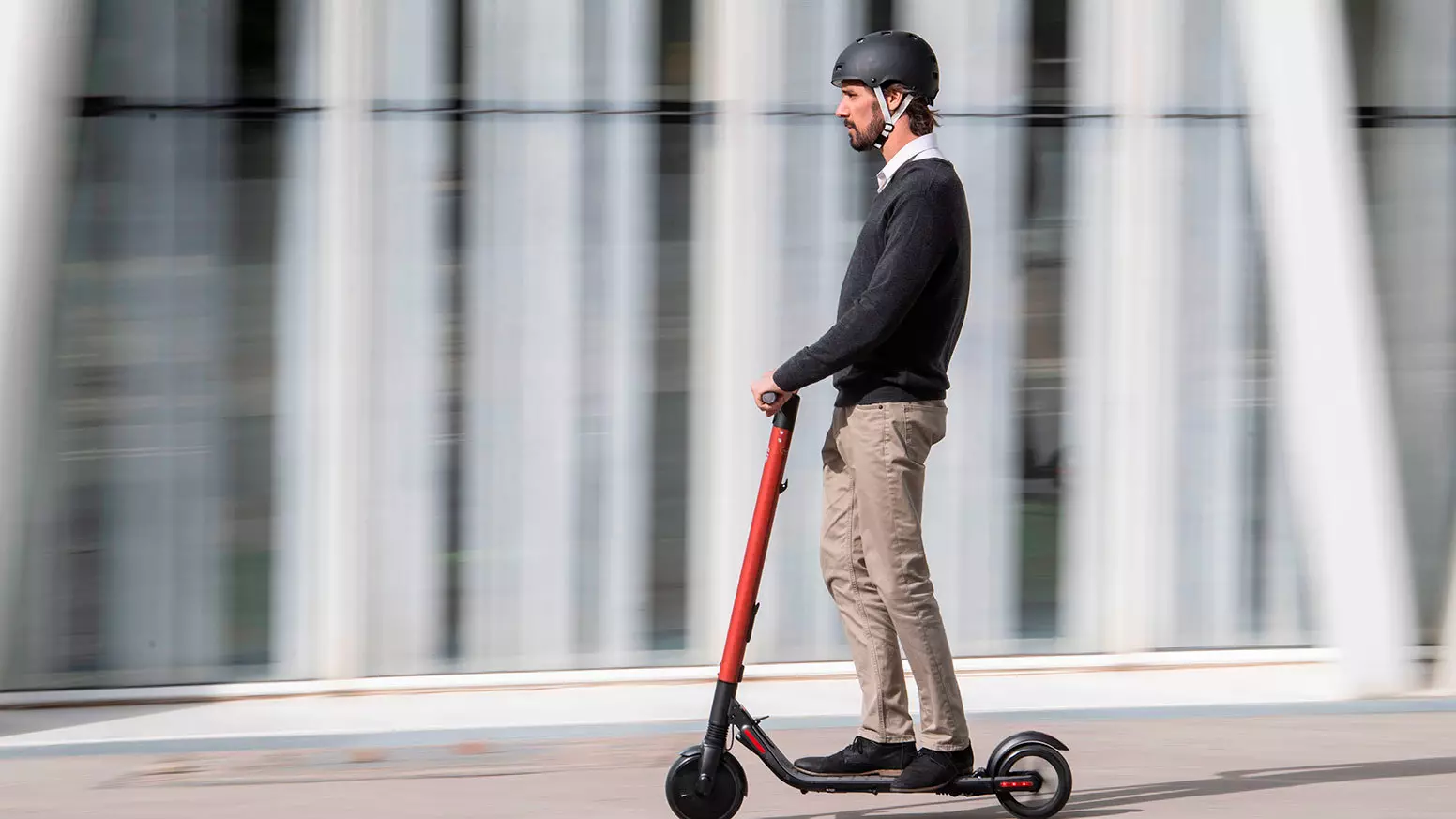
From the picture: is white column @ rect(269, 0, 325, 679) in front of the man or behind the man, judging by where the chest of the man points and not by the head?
in front

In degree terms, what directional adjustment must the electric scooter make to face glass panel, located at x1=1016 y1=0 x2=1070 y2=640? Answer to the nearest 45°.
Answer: approximately 135° to its right

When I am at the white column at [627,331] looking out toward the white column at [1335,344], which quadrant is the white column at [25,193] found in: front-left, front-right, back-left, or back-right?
back-right

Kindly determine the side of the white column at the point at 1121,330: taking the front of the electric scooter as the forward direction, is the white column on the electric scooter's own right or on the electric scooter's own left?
on the electric scooter's own right

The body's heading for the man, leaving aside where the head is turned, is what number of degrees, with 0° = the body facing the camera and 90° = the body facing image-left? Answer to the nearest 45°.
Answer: approximately 90°

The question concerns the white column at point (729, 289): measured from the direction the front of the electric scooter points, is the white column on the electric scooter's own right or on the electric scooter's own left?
on the electric scooter's own right

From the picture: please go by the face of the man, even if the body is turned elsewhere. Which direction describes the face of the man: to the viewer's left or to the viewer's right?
to the viewer's left

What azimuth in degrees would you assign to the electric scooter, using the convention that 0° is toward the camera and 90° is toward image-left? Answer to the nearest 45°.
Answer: approximately 90°

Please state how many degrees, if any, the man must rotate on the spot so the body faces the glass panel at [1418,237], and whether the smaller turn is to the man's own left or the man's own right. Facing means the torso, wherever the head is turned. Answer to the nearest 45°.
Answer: approximately 135° to the man's own right

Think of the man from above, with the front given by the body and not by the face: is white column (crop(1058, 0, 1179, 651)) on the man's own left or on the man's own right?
on the man's own right

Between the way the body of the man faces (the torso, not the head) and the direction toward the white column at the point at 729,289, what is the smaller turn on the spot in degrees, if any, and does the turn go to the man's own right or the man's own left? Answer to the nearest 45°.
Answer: approximately 90° to the man's own right

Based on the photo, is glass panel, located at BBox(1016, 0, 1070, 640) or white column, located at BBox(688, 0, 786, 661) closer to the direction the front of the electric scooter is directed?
the white column

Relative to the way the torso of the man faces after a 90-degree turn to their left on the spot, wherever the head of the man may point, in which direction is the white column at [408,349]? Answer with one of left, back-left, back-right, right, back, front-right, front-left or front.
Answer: back-right

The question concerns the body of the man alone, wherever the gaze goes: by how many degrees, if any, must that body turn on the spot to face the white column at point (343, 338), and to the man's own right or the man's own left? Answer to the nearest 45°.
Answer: approximately 45° to the man's own right
